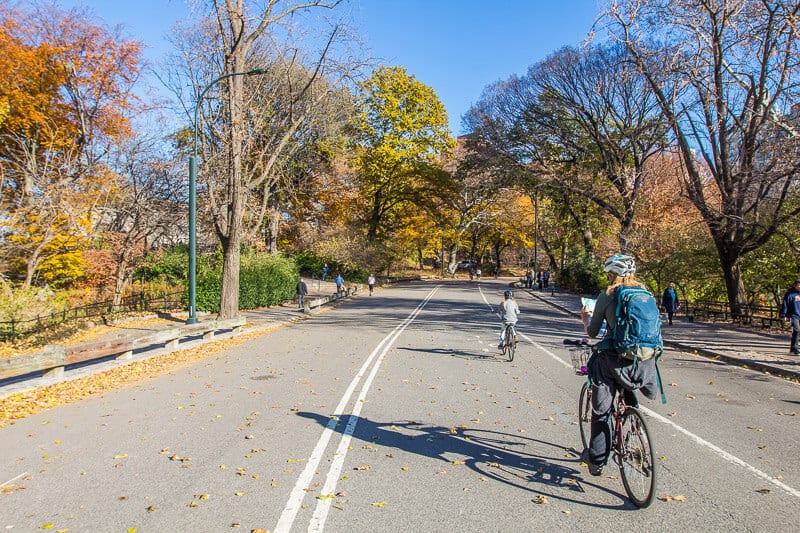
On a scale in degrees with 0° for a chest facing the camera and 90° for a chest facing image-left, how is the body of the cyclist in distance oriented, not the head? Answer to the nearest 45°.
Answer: approximately 180°

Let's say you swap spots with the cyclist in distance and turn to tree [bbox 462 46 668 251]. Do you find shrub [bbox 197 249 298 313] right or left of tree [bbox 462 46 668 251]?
left

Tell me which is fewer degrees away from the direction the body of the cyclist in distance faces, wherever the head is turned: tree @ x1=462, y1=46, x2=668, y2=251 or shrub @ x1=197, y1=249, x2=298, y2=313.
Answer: the tree

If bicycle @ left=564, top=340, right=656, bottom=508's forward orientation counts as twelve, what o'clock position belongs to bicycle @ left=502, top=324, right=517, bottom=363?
bicycle @ left=502, top=324, right=517, bottom=363 is roughly at 1 o'clock from bicycle @ left=564, top=340, right=656, bottom=508.

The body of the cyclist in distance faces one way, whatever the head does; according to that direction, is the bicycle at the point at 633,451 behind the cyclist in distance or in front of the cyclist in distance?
behind

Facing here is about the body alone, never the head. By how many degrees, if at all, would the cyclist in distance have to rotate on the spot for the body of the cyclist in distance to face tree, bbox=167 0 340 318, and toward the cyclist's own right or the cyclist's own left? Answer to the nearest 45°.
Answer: approximately 45° to the cyclist's own left

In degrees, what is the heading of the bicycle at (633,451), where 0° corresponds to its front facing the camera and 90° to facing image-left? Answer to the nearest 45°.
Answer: approximately 135°
